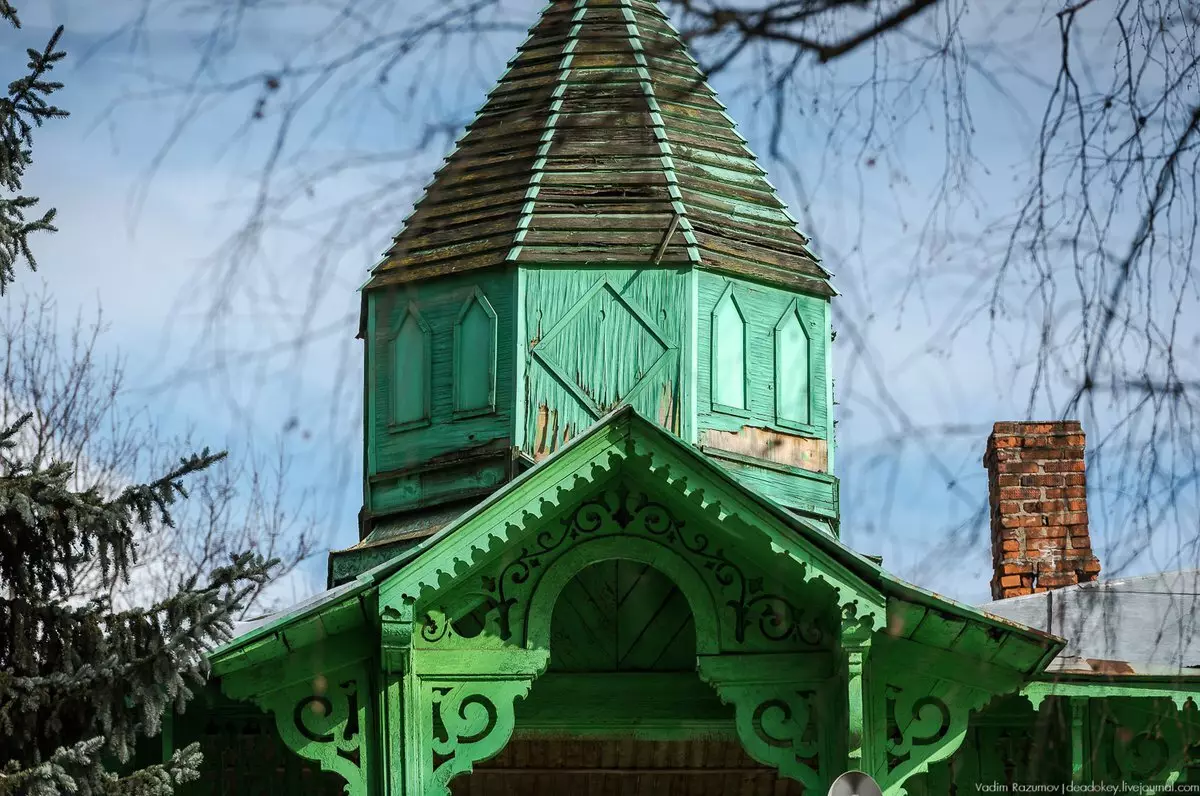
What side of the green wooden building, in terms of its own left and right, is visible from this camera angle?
front

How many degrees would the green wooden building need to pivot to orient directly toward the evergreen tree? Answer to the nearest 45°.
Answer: approximately 45° to its right
